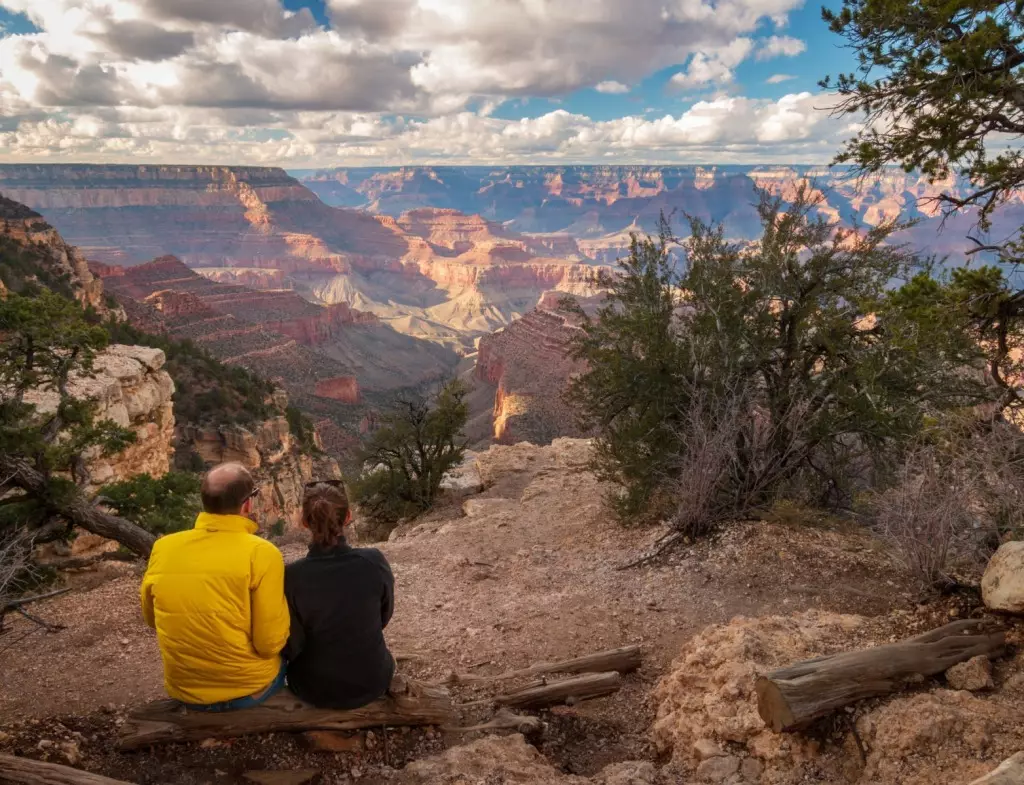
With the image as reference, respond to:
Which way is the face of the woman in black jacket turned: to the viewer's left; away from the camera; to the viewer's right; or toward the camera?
away from the camera

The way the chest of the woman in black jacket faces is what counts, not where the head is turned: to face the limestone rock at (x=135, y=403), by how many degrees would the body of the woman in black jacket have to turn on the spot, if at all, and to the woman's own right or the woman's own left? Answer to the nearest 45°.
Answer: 0° — they already face it

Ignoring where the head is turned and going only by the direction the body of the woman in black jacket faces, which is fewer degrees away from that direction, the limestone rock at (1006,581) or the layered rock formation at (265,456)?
the layered rock formation

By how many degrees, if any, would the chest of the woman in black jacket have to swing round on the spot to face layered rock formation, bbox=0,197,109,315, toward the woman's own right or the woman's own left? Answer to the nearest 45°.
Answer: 0° — they already face it

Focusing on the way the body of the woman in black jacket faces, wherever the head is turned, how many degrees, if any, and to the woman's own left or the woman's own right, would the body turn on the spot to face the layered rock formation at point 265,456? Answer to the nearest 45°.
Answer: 0° — they already face it

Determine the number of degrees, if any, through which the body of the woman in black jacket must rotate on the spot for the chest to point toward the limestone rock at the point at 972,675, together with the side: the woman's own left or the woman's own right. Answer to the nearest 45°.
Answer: approximately 90° to the woman's own right

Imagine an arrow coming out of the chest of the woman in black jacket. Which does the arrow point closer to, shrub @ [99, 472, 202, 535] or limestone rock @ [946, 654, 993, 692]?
the shrub

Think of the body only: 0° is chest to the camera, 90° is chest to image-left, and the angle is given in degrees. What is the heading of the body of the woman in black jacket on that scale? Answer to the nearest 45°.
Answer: approximately 180°
